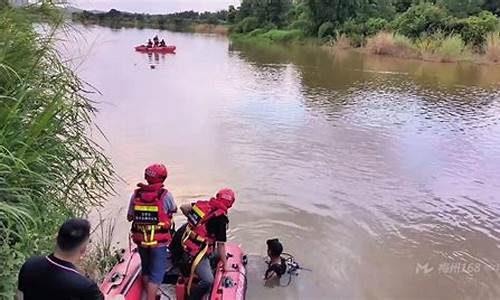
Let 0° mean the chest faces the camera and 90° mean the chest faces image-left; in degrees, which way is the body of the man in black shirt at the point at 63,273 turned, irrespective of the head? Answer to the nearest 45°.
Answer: approximately 225°
